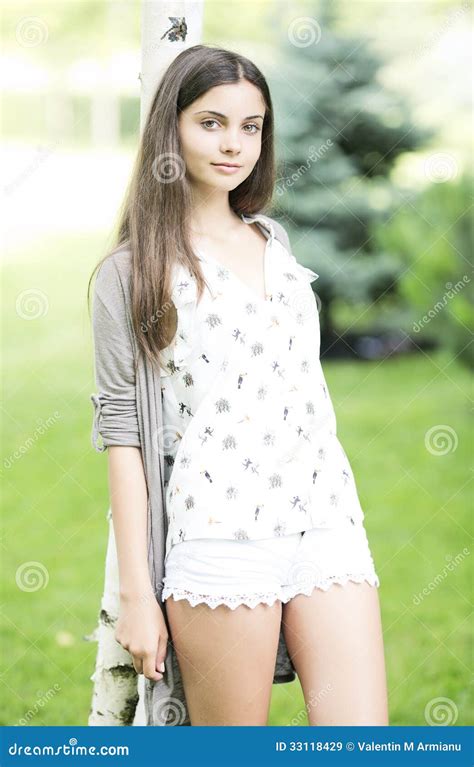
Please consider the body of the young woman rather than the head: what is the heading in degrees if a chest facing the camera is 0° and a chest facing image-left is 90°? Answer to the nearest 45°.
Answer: approximately 315°

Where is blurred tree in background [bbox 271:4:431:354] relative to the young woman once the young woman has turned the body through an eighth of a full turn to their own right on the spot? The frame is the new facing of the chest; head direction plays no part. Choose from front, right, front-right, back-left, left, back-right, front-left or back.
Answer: back

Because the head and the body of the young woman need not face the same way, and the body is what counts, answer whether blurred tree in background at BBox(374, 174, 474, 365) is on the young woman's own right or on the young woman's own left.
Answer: on the young woman's own left
